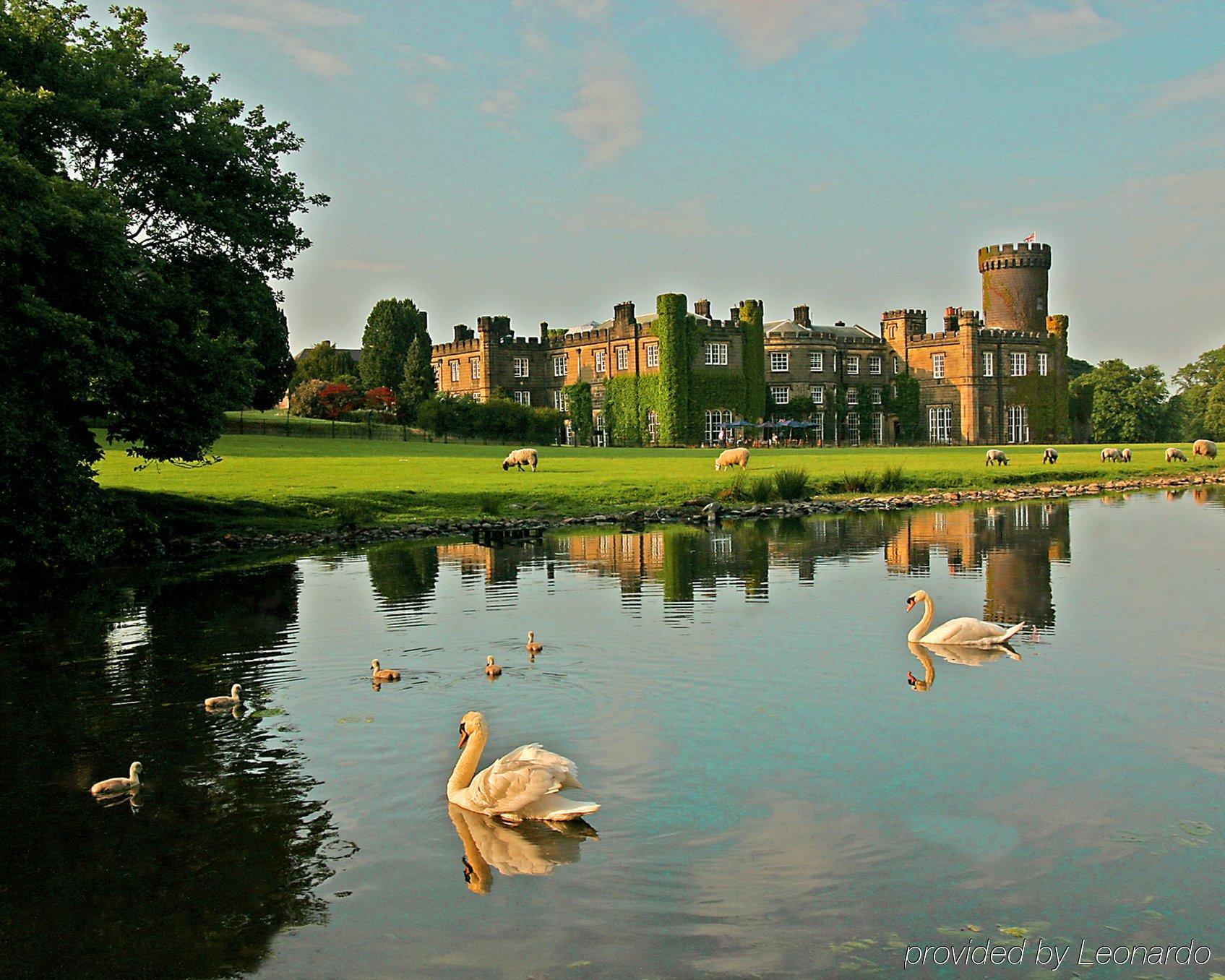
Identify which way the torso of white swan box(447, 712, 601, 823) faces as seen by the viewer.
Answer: to the viewer's left

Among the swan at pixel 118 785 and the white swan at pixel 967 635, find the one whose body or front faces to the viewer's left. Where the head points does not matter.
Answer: the white swan

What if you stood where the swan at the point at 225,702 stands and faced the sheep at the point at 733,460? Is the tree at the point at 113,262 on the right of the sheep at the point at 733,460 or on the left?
left

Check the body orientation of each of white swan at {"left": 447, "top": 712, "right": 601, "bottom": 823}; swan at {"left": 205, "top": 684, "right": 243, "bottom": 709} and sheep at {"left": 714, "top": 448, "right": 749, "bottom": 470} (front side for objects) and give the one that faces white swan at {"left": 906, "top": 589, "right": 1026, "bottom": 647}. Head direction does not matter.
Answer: the swan

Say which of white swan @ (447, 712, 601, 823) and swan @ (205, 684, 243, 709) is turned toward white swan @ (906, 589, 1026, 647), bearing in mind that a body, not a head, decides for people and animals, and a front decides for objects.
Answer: the swan

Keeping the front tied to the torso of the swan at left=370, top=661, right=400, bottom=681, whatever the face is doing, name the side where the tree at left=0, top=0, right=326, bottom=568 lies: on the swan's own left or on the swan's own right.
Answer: on the swan's own right

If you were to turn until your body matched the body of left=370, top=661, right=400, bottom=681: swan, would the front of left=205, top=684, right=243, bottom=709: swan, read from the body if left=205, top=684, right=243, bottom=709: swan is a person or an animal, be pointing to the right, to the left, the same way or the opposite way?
the opposite way

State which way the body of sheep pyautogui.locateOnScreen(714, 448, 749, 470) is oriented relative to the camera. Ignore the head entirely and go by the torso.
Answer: to the viewer's left

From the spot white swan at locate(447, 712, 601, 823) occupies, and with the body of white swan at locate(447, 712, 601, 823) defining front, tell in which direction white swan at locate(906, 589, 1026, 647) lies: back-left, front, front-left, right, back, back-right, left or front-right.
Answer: back-right

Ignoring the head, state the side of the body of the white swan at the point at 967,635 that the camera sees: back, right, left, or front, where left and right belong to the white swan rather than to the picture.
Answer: left

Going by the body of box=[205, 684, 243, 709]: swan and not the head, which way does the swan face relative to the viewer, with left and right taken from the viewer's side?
facing to the right of the viewer

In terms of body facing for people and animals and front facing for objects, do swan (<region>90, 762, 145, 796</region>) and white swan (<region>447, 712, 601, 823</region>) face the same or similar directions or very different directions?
very different directions

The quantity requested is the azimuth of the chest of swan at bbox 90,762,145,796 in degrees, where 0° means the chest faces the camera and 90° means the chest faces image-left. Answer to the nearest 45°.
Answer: approximately 270°
